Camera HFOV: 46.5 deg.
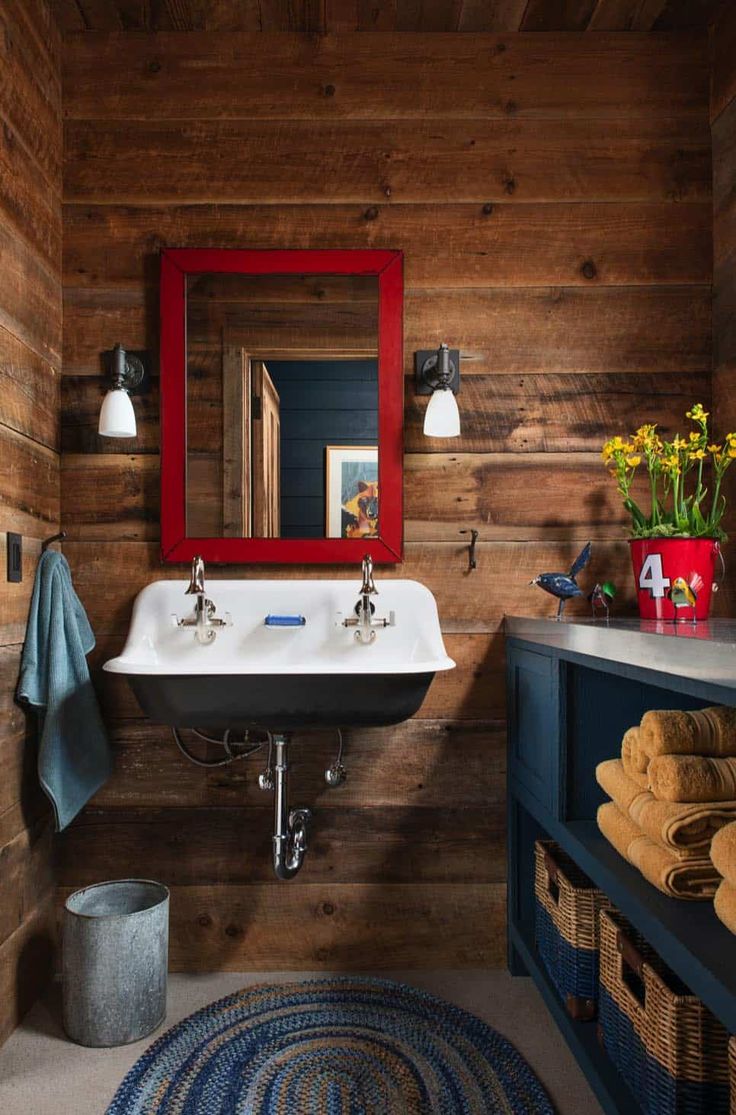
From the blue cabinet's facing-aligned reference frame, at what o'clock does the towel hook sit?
The towel hook is roughly at 12 o'clock from the blue cabinet.

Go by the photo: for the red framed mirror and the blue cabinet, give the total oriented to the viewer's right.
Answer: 0

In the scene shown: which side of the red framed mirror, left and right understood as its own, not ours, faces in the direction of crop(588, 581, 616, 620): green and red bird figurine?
left

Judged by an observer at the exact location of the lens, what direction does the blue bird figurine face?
facing to the left of the viewer

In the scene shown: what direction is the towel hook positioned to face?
to the viewer's right

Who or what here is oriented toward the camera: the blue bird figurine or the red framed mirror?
the red framed mirror

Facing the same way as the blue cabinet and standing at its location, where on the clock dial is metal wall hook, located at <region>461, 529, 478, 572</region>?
The metal wall hook is roughly at 2 o'clock from the blue cabinet.

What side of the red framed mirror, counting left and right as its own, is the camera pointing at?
front

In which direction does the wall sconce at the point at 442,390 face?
toward the camera

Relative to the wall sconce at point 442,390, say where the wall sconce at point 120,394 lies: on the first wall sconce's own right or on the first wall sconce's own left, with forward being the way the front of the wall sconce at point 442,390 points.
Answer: on the first wall sconce's own right

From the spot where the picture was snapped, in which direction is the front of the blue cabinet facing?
facing to the left of the viewer

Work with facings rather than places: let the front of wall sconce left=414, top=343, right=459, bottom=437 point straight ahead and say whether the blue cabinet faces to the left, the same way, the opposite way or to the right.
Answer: to the right

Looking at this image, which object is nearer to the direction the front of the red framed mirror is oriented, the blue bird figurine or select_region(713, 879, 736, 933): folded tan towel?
the folded tan towel
